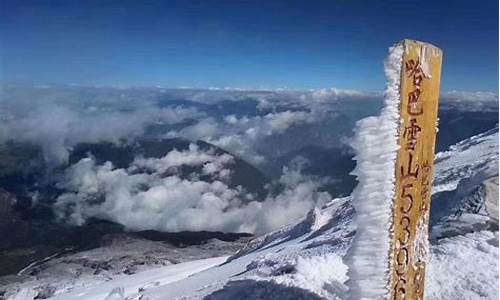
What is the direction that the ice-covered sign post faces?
toward the camera
